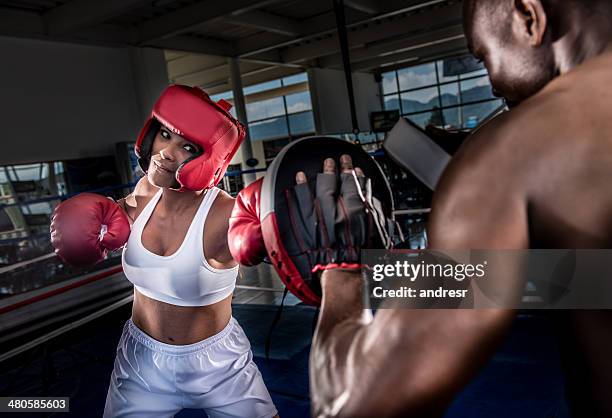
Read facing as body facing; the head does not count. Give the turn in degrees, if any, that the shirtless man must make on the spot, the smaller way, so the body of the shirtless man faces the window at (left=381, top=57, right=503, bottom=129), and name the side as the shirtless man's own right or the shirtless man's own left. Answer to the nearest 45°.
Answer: approximately 45° to the shirtless man's own right

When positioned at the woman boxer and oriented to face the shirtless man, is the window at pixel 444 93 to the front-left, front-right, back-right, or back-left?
back-left

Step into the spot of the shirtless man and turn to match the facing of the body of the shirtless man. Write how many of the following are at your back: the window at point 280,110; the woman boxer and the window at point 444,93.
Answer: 0

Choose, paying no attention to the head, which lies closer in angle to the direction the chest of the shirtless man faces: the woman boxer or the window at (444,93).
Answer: the woman boxer

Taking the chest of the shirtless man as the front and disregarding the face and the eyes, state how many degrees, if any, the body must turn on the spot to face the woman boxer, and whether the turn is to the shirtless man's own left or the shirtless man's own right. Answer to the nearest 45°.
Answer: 0° — they already face them

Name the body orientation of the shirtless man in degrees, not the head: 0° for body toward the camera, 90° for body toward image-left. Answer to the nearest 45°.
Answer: approximately 135°

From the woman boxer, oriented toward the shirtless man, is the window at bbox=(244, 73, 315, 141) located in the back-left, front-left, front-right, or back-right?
back-left

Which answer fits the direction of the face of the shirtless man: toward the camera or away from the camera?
away from the camera

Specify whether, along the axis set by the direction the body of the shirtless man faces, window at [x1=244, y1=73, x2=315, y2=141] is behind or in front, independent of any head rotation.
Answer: in front
